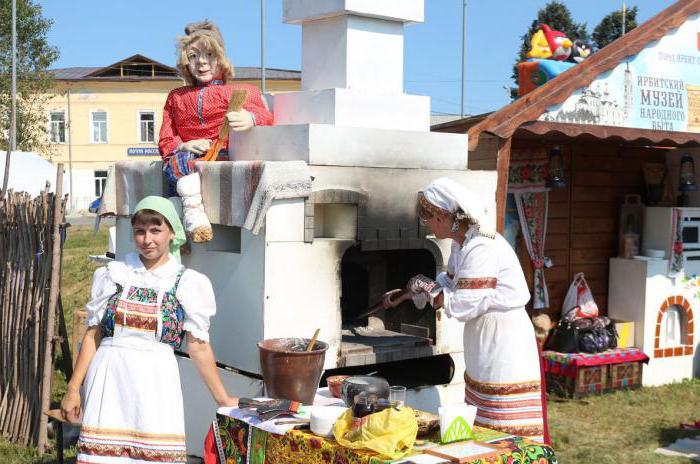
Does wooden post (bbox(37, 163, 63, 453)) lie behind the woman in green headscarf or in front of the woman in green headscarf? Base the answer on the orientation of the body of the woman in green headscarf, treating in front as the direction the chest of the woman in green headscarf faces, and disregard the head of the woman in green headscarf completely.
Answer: behind

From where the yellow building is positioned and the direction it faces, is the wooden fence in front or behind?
in front

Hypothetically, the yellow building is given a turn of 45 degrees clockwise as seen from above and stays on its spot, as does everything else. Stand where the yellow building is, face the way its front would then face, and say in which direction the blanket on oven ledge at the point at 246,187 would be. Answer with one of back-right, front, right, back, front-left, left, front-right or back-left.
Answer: front-left

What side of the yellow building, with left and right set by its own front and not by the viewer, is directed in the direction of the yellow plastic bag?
front

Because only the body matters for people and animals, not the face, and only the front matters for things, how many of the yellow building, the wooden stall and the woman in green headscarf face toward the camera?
3

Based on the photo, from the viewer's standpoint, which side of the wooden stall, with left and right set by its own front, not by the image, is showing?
front

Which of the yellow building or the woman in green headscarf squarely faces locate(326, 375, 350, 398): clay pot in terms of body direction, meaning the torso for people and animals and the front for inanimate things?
the yellow building

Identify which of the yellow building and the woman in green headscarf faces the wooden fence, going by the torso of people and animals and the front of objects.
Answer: the yellow building

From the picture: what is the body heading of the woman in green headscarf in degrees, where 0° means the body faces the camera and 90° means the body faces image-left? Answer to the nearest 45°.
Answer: approximately 0°

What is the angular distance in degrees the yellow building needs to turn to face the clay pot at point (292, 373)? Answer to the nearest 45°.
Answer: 0° — it already faces it

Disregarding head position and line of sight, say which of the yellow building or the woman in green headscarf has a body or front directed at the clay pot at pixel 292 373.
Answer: the yellow building

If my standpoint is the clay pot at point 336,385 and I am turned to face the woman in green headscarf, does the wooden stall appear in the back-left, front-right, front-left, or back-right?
back-right

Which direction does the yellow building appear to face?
toward the camera

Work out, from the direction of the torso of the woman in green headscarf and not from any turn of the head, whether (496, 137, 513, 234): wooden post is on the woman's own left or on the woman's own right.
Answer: on the woman's own left

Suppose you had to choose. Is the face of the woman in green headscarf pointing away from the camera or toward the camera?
toward the camera

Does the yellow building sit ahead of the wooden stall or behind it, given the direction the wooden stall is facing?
behind
